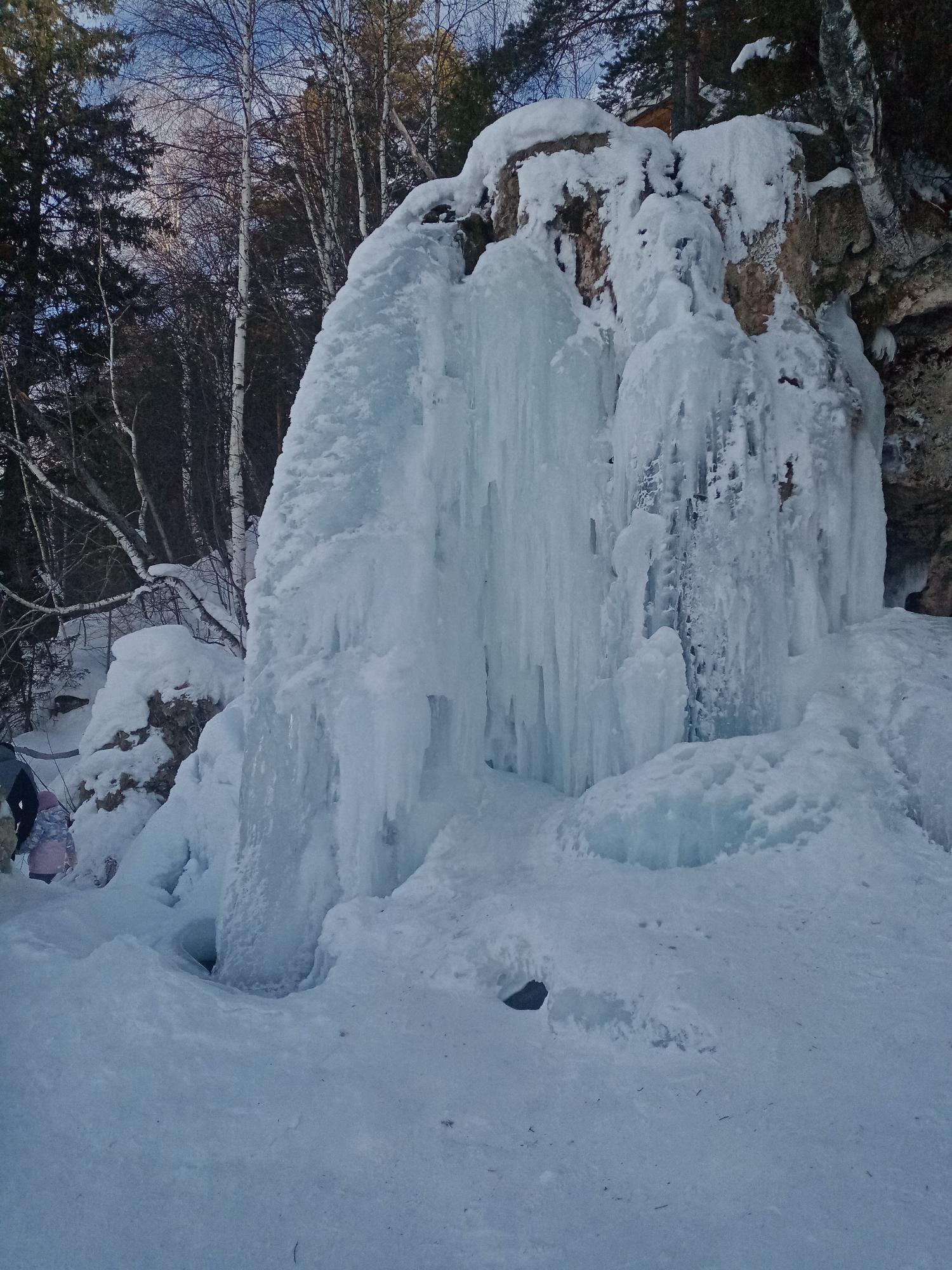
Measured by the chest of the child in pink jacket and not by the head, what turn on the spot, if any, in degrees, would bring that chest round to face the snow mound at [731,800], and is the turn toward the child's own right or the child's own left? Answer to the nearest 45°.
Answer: approximately 135° to the child's own right

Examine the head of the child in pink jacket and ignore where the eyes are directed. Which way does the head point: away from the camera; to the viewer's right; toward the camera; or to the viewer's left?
away from the camera

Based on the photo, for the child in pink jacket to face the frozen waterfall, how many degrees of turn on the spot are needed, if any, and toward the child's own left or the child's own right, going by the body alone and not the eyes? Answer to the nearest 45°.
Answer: approximately 135° to the child's own right

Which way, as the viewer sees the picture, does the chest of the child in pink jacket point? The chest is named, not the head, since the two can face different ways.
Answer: away from the camera
